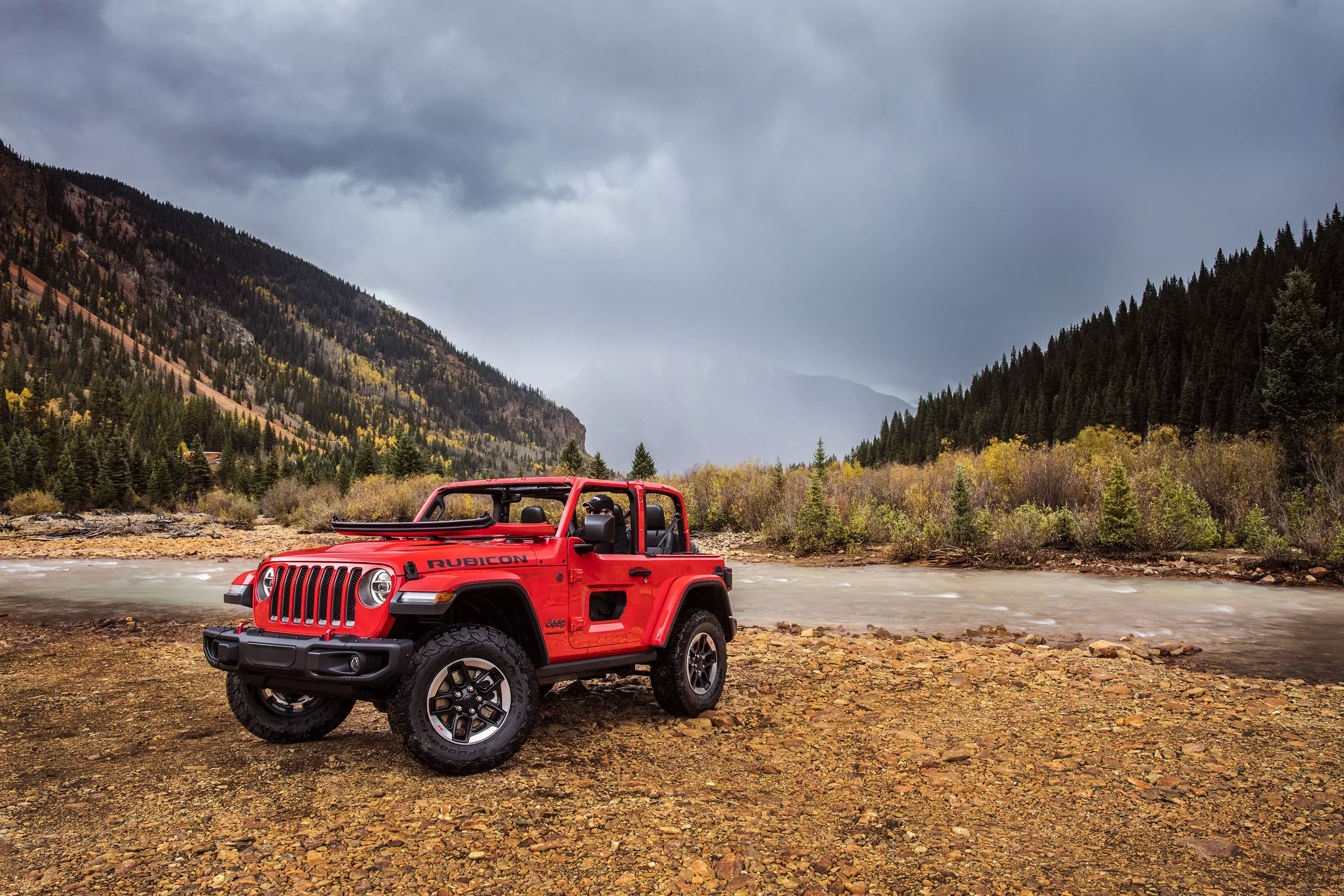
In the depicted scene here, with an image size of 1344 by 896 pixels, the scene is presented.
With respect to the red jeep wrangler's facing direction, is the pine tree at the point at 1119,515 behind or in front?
behind

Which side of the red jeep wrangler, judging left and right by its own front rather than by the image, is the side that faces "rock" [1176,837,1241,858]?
left

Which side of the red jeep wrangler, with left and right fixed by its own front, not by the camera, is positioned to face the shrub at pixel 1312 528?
back

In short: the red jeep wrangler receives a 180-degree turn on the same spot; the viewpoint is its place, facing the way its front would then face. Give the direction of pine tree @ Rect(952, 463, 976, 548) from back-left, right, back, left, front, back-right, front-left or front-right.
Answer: front

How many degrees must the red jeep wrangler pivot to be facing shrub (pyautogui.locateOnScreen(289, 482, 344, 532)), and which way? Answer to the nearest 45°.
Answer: approximately 135° to its right

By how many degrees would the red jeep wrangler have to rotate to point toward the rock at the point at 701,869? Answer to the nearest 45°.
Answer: approximately 90° to its left

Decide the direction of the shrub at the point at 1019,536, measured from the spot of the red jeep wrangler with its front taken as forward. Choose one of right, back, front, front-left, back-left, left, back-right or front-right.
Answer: back

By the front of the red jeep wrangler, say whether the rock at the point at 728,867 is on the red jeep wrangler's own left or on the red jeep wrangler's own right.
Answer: on the red jeep wrangler's own left

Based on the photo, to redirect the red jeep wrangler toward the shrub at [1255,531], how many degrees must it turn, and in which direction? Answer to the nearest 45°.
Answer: approximately 180°

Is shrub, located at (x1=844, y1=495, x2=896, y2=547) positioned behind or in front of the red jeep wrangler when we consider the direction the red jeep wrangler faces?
behind

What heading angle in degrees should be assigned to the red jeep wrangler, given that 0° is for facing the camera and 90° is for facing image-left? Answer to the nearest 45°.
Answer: approximately 45°

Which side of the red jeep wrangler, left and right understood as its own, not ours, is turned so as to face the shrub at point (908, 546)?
back
